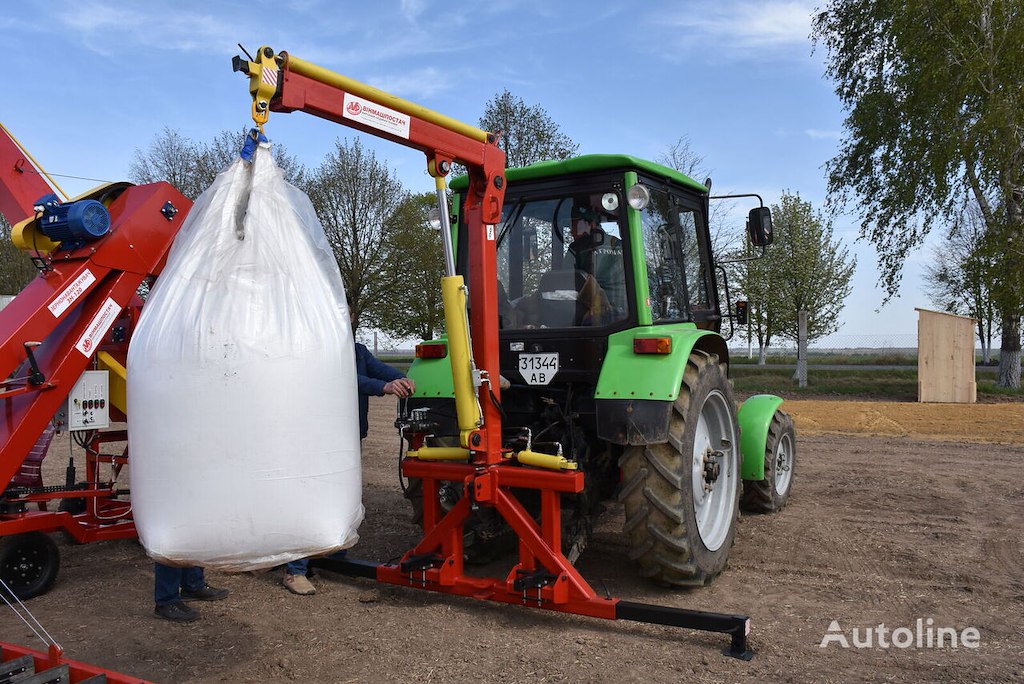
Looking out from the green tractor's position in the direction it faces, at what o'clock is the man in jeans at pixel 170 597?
The man in jeans is roughly at 7 o'clock from the green tractor.

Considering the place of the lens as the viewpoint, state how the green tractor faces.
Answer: facing away from the viewer and to the right of the viewer
